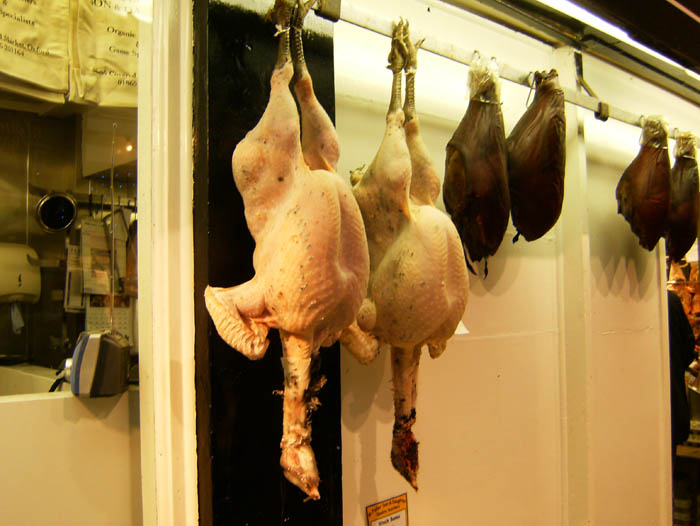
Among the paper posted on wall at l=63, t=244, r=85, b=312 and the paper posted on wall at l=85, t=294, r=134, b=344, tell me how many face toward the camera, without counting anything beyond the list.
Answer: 2

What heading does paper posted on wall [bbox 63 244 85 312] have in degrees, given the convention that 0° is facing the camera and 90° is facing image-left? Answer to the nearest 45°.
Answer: approximately 0°

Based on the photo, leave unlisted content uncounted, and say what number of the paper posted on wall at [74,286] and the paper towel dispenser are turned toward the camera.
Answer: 2
